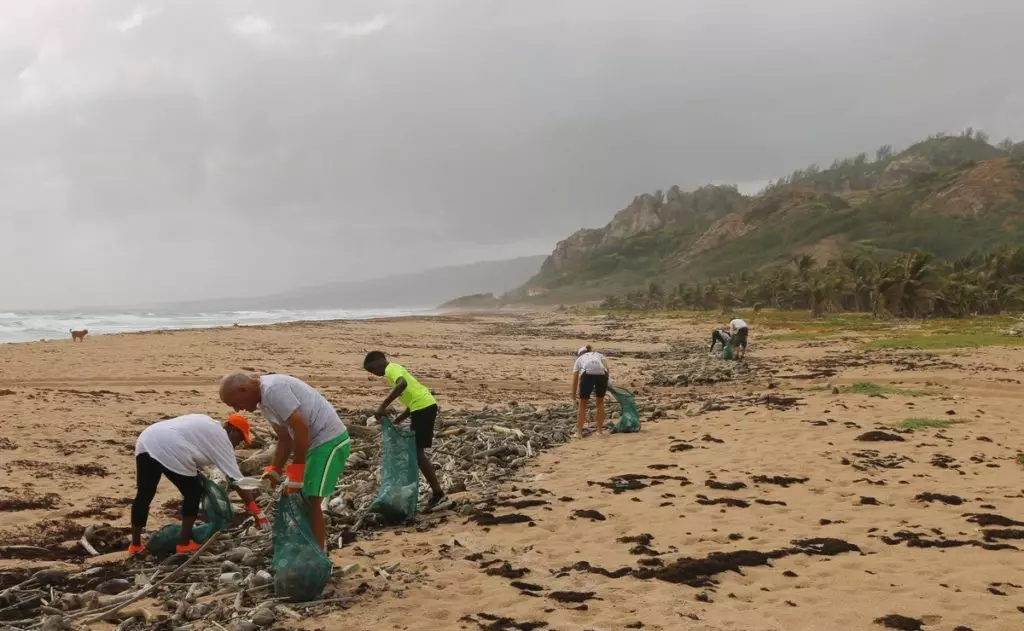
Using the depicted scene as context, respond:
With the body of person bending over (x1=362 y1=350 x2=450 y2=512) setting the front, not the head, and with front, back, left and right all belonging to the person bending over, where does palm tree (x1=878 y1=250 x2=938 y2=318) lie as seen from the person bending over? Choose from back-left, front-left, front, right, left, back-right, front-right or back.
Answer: back-right

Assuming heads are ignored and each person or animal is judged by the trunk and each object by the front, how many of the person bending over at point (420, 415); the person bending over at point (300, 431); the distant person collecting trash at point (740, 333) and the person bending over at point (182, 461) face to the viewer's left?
3

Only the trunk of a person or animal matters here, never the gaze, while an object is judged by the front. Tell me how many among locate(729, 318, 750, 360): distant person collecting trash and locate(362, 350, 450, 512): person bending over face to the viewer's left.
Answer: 2

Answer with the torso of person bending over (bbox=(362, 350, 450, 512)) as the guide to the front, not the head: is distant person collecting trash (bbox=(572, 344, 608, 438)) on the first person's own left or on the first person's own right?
on the first person's own right

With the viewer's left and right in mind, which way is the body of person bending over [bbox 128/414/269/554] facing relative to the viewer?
facing to the right of the viewer

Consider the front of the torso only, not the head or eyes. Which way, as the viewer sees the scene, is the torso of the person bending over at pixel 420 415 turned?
to the viewer's left

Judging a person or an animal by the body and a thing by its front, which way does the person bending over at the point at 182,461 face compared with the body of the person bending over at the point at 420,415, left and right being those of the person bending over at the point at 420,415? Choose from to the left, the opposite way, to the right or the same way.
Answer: the opposite way

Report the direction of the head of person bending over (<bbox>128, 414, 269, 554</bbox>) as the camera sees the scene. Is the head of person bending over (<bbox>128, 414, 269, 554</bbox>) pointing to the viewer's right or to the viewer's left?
to the viewer's right

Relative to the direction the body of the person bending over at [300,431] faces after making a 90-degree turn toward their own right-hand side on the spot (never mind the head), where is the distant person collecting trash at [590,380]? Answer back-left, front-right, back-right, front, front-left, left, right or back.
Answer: front-right

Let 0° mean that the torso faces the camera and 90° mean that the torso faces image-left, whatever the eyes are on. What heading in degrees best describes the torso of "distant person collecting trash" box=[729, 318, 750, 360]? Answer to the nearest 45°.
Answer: approximately 90°

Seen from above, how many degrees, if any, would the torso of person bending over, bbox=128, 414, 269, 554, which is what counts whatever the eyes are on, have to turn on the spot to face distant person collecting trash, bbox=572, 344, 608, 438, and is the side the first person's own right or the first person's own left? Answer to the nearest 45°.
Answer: approximately 45° to the first person's own left

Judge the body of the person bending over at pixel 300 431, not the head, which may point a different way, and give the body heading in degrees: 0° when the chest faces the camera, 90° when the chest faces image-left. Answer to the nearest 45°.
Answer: approximately 90°
